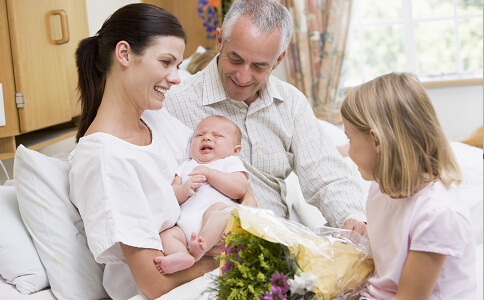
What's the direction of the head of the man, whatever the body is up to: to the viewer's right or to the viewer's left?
to the viewer's left

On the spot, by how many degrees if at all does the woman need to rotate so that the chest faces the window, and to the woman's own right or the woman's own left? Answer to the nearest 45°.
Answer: approximately 90° to the woman's own left

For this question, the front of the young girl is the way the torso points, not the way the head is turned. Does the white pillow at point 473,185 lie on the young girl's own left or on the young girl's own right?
on the young girl's own right

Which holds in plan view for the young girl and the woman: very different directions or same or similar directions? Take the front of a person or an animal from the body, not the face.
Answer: very different directions

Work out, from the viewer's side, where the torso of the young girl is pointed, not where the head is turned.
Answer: to the viewer's left

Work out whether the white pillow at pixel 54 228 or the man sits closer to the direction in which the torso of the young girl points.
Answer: the white pillow

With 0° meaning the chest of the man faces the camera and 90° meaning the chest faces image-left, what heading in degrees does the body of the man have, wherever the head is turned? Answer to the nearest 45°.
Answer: approximately 0°

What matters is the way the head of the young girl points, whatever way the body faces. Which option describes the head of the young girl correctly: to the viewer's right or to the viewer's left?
to the viewer's left
